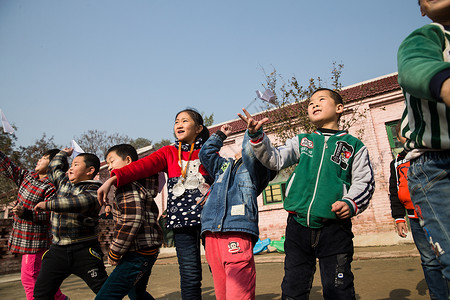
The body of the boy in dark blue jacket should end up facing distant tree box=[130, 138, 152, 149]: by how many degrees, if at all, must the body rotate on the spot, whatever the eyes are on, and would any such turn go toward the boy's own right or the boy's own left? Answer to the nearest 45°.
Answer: approximately 135° to the boy's own right

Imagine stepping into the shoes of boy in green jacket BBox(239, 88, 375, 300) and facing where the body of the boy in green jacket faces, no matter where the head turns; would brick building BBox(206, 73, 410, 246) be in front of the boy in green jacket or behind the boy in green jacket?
behind

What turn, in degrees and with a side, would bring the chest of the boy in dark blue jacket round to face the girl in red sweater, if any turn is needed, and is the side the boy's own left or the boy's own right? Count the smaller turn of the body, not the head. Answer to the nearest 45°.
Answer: approximately 90° to the boy's own right

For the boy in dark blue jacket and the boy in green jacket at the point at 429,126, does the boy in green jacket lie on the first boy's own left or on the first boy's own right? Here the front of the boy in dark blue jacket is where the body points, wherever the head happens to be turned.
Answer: on the first boy's own left

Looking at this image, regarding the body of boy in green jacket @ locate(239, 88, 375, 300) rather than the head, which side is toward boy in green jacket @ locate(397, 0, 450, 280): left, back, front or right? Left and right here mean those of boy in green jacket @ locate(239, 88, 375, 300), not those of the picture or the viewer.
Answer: left

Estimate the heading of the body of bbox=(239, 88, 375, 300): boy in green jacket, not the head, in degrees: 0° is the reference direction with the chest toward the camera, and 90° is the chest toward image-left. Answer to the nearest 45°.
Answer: approximately 45°
